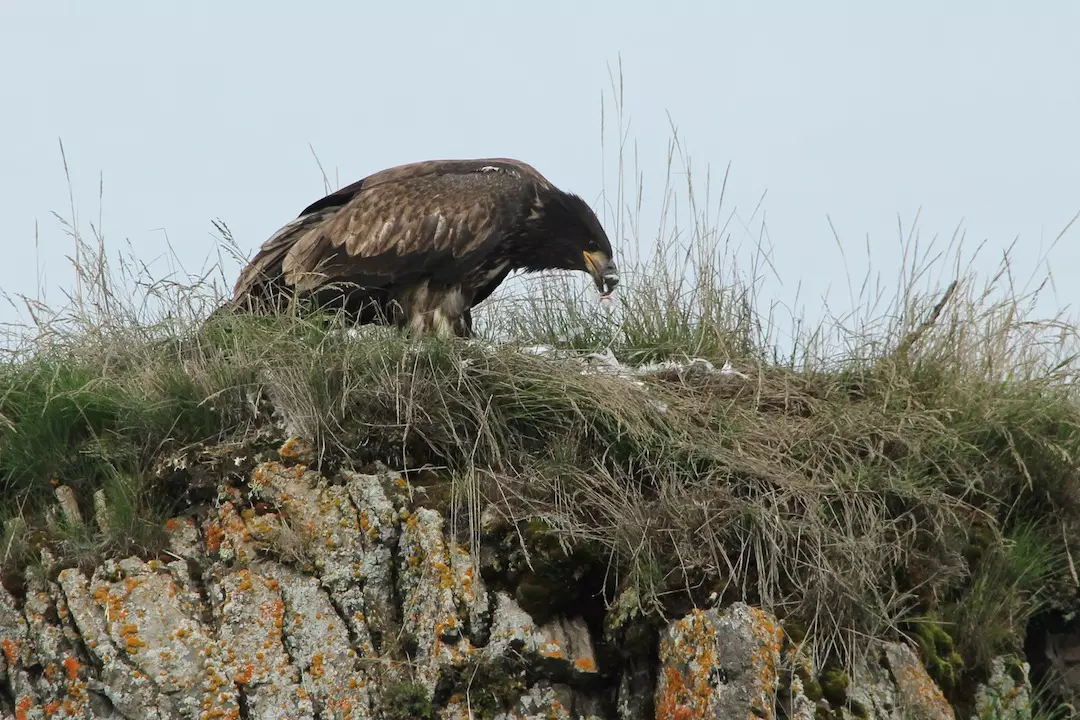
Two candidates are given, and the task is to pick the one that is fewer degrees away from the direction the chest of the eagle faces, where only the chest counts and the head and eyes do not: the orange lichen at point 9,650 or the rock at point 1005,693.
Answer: the rock

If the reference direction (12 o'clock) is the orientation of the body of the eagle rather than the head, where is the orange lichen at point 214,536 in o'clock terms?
The orange lichen is roughly at 4 o'clock from the eagle.

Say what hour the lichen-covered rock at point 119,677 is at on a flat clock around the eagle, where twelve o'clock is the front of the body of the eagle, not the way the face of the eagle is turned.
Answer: The lichen-covered rock is roughly at 4 o'clock from the eagle.

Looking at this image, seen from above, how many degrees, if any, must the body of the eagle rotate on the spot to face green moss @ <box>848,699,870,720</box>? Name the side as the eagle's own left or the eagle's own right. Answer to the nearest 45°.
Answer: approximately 45° to the eagle's own right

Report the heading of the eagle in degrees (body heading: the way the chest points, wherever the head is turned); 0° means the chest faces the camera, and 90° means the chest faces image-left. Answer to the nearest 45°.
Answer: approximately 270°

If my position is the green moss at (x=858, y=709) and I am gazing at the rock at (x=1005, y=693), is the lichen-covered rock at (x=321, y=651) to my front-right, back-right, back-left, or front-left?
back-left
